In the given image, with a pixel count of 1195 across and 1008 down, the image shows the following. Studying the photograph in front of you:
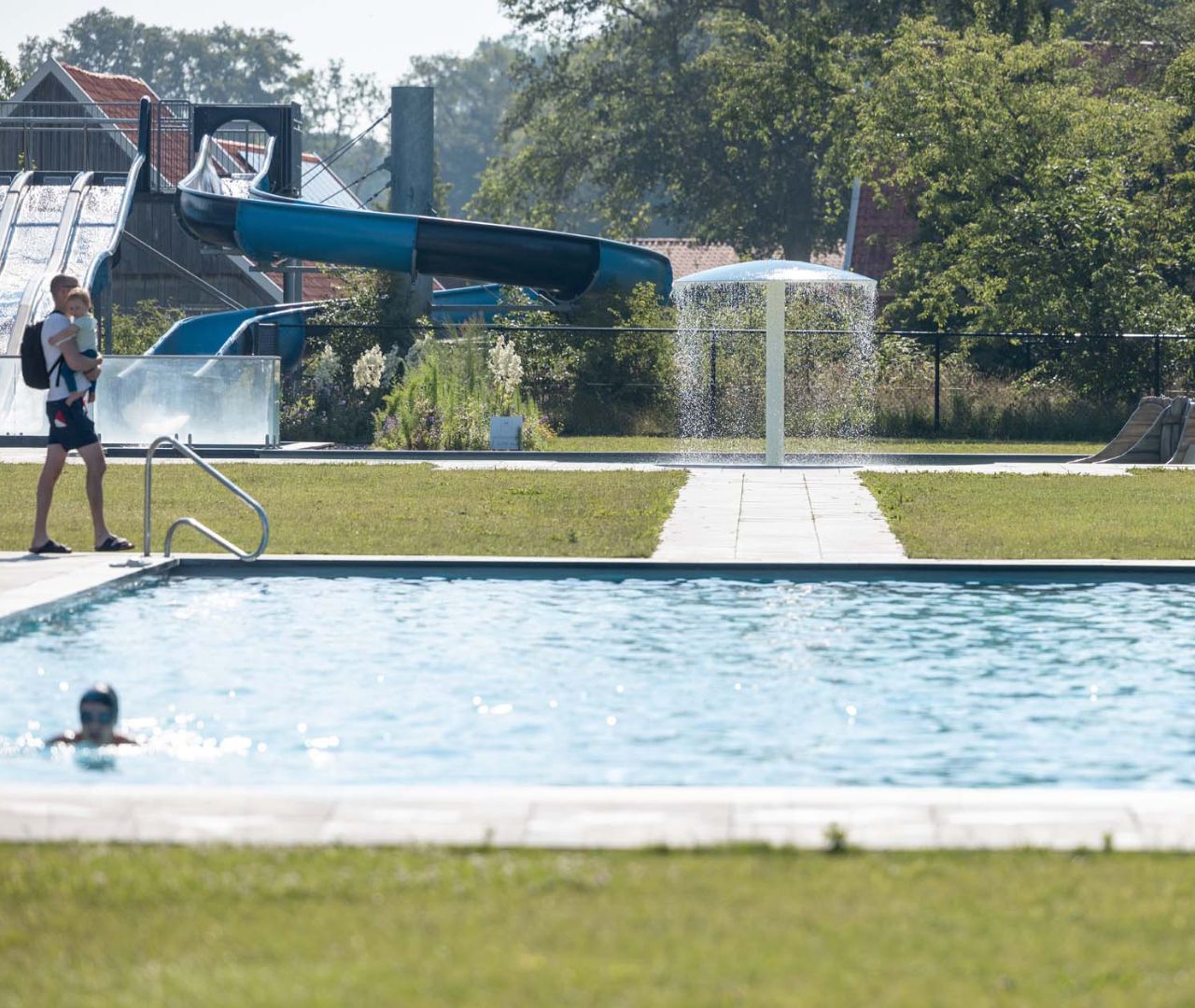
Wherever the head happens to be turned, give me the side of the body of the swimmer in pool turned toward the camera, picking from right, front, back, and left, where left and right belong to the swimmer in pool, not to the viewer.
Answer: front

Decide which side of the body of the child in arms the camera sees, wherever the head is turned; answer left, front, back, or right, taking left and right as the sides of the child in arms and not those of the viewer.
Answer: left

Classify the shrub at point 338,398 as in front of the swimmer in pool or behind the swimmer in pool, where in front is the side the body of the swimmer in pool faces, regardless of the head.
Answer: behind

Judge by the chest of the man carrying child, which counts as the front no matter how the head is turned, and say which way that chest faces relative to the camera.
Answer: to the viewer's right

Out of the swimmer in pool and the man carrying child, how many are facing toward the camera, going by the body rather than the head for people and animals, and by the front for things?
1

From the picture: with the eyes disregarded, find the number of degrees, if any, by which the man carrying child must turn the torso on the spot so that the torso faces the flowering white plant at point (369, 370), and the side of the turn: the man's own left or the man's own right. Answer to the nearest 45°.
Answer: approximately 90° to the man's own left

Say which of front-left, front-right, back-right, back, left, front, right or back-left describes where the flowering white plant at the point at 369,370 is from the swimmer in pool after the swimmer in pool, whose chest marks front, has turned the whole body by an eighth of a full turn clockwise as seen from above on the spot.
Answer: back-right

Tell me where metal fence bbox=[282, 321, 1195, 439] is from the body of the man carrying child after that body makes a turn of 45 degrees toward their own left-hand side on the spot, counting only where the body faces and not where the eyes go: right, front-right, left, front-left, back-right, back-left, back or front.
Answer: front

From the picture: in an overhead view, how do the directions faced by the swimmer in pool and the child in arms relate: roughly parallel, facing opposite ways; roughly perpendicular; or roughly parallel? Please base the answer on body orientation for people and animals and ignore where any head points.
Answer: roughly perpendicular

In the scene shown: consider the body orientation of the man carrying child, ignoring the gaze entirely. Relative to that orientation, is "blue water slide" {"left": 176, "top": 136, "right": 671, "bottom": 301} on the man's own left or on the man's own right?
on the man's own left
